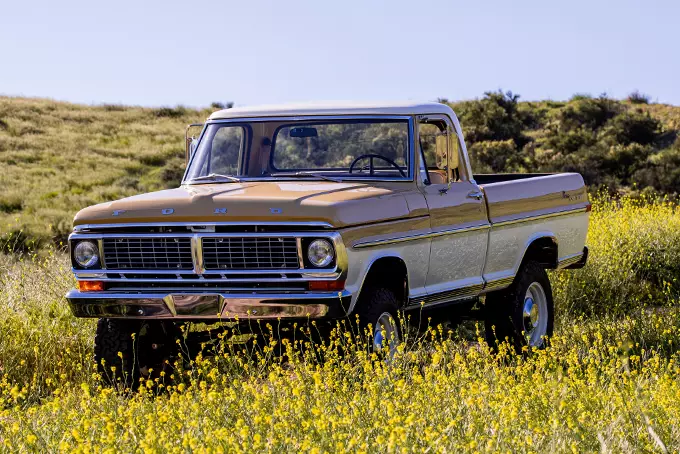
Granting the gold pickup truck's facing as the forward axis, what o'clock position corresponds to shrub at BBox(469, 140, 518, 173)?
The shrub is roughly at 5 o'clock from the gold pickup truck.

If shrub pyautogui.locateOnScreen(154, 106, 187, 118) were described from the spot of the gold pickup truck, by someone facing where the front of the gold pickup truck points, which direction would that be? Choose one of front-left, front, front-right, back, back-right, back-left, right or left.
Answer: back-right

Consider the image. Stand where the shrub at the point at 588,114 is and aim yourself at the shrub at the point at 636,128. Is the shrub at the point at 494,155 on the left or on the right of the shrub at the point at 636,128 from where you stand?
right

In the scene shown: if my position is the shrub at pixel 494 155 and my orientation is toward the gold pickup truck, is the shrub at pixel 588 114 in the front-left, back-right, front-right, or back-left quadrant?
back-left

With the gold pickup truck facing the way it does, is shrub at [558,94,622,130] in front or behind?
behind

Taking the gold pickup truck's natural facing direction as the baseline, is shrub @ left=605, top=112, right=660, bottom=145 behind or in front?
behind

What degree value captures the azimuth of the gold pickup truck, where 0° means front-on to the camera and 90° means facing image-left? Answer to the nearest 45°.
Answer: approximately 45°

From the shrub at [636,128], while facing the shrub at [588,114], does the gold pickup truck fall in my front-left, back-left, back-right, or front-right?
back-left
